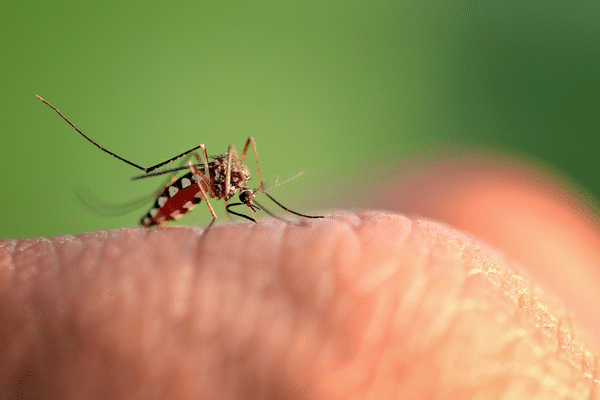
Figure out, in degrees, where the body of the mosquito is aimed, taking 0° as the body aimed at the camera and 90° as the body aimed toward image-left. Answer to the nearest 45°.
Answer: approximately 270°
